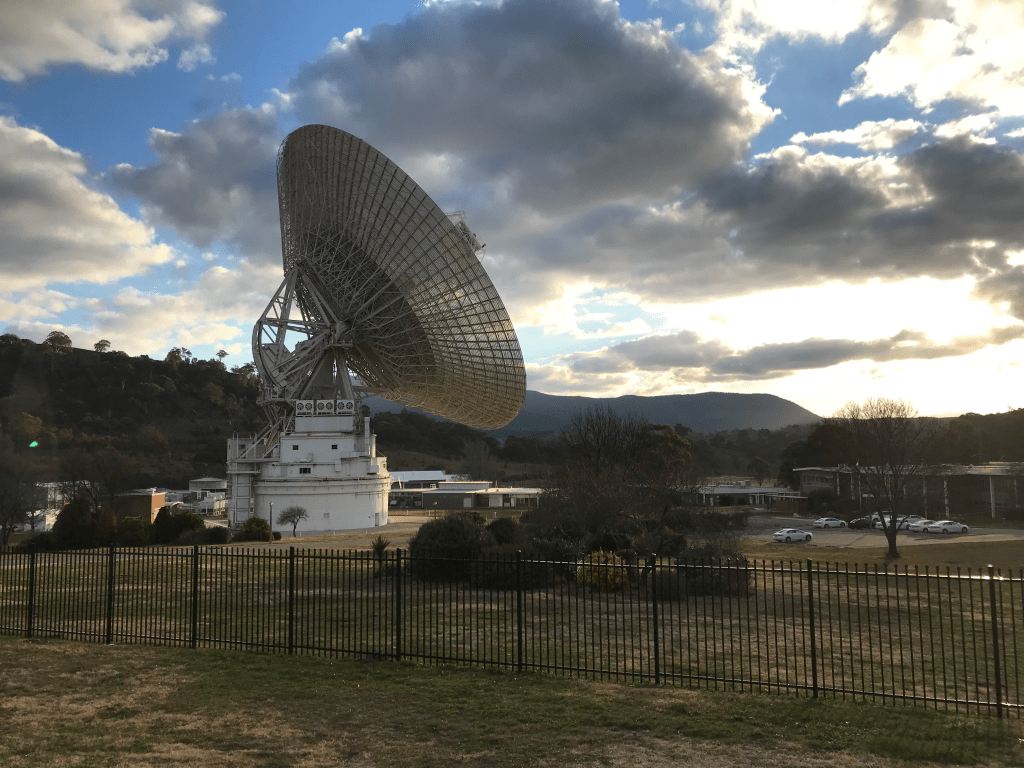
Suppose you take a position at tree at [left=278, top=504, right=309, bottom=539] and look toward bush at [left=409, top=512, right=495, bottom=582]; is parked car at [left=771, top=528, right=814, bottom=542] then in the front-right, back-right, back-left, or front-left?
front-left

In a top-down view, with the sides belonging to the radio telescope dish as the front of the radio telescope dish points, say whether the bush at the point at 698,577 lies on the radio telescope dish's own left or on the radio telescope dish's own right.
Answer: on the radio telescope dish's own right

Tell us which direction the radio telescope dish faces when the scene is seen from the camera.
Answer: facing away from the viewer and to the right of the viewer

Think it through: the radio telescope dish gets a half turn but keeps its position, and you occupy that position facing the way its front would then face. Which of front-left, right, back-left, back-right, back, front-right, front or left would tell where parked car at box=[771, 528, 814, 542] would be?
back-left

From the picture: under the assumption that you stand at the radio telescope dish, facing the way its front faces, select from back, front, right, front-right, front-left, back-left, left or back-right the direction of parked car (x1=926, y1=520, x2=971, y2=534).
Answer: front-right

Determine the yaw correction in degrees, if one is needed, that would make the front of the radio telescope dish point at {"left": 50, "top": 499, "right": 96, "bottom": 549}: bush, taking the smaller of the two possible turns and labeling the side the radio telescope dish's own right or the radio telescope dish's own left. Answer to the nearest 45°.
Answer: approximately 135° to the radio telescope dish's own left

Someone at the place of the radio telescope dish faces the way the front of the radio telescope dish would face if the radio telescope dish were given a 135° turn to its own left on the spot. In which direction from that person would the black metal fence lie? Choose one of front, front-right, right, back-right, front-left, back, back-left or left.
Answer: left

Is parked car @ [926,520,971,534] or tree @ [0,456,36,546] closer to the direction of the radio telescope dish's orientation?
the parked car
